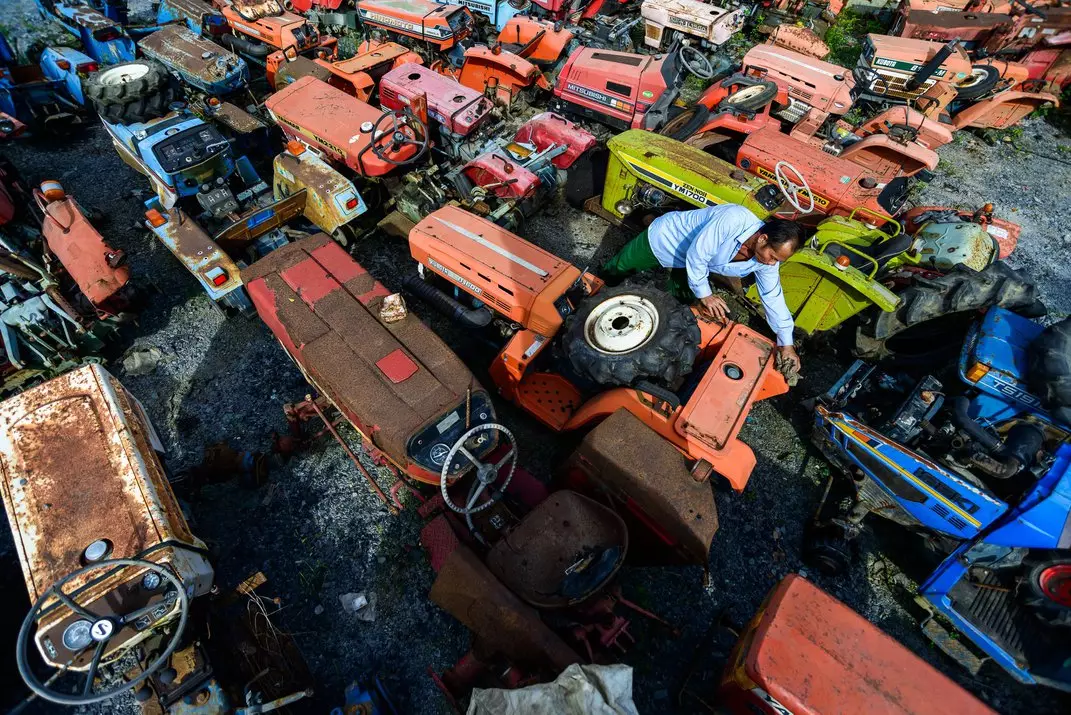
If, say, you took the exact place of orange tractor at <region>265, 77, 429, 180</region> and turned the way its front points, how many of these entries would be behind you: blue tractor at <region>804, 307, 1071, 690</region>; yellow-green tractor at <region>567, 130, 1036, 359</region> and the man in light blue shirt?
3

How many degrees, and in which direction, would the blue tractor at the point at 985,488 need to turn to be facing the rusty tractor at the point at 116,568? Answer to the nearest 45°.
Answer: approximately 90° to its left

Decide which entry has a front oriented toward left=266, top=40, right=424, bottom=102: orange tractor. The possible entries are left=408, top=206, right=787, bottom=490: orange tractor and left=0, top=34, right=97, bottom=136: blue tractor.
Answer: left=408, top=206, right=787, bottom=490: orange tractor

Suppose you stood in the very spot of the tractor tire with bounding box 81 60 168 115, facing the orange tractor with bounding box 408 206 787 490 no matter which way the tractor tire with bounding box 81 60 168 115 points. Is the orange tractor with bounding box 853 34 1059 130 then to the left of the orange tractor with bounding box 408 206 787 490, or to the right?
left

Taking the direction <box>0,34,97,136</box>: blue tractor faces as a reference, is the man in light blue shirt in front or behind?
behind

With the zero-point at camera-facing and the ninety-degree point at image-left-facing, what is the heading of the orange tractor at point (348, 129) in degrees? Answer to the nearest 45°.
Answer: approximately 135°

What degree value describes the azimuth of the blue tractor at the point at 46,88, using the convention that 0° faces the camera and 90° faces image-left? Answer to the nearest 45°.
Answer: approximately 135°

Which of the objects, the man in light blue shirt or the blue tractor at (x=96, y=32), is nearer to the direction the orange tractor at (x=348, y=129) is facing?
the blue tractor
